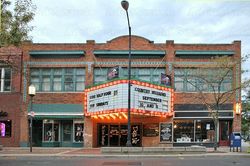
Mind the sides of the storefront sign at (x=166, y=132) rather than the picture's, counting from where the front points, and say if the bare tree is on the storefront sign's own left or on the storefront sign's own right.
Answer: on the storefront sign's own left

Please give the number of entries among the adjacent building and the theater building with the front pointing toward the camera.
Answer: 2

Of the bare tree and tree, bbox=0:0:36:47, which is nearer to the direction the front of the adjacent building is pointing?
the tree

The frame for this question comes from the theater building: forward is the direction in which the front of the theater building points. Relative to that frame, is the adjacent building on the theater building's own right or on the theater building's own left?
on the theater building's own right

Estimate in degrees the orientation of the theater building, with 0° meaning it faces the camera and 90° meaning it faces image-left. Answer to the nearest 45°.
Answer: approximately 0°

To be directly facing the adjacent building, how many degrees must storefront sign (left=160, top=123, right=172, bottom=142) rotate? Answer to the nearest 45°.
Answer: approximately 90° to its right

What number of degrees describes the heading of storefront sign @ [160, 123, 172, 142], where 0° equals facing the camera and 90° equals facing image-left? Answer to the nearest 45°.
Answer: approximately 0°

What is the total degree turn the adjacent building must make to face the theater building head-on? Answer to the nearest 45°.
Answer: approximately 90° to its left

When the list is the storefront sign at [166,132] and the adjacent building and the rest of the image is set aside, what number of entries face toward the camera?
2
